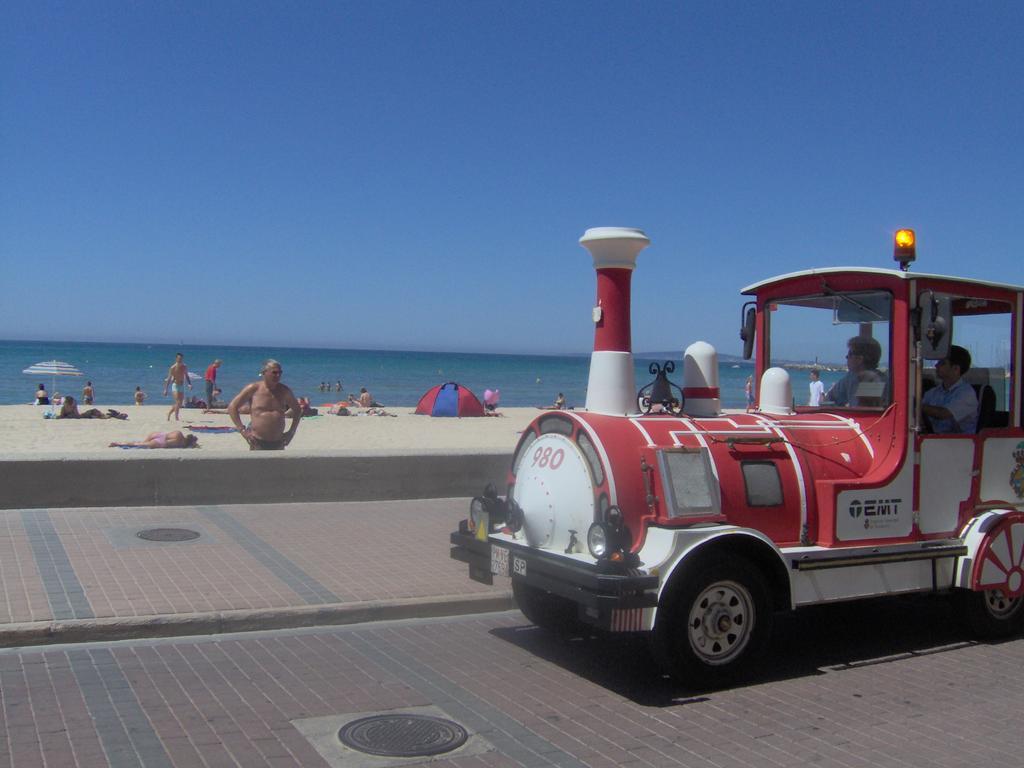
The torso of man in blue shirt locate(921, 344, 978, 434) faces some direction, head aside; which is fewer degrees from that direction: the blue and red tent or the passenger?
the passenger

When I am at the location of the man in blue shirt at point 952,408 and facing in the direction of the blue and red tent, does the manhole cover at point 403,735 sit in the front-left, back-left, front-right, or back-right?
back-left

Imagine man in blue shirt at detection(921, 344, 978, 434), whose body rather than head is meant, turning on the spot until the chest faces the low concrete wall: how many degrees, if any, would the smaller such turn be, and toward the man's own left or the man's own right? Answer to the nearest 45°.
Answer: approximately 45° to the man's own right

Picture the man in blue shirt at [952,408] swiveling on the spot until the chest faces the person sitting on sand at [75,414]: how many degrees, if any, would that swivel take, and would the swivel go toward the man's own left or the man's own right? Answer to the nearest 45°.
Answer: approximately 90° to the man's own right

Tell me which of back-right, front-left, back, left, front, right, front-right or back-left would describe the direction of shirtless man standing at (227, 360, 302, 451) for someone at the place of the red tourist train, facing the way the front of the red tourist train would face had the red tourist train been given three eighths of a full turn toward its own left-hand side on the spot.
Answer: back-left

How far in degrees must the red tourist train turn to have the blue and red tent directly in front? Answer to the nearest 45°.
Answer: approximately 135° to its right

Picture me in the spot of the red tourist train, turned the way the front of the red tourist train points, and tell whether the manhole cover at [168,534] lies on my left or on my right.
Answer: on my right

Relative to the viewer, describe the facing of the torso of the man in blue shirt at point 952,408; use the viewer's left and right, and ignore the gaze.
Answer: facing the viewer and to the left of the viewer

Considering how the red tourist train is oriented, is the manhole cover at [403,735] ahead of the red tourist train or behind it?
ahead

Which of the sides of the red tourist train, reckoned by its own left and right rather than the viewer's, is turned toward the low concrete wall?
right
